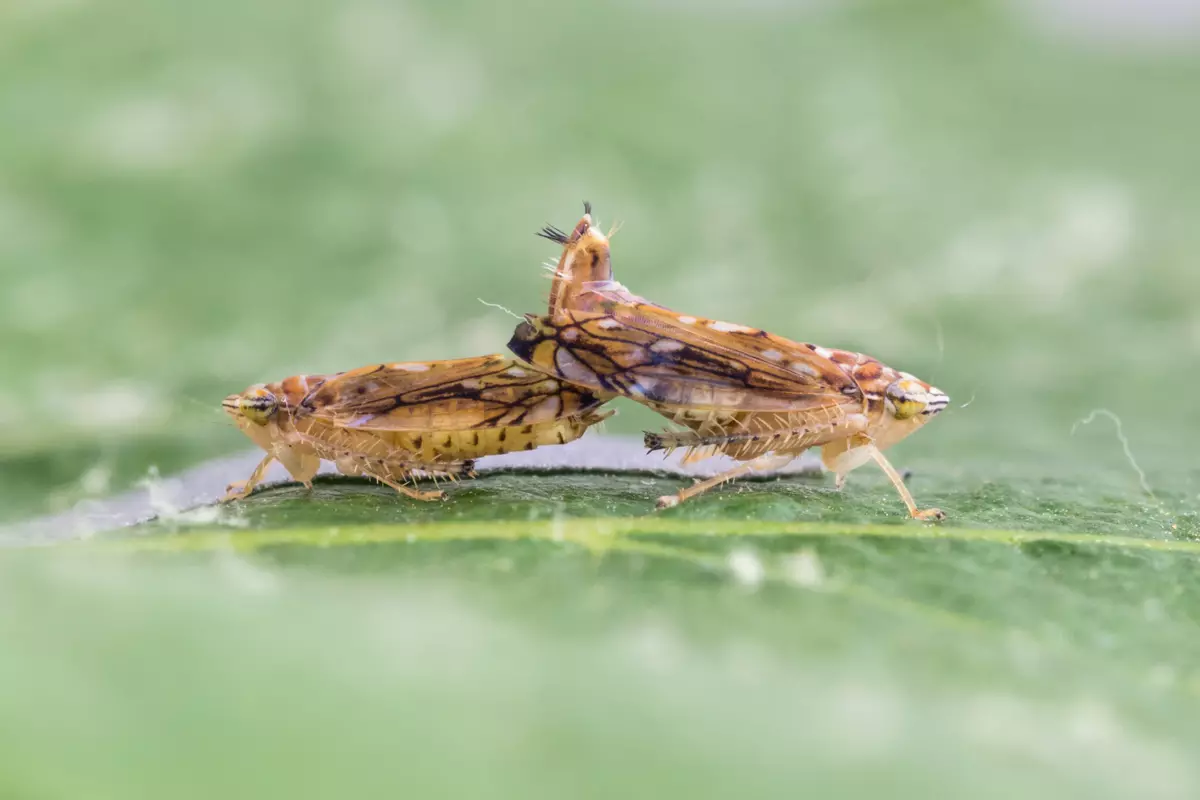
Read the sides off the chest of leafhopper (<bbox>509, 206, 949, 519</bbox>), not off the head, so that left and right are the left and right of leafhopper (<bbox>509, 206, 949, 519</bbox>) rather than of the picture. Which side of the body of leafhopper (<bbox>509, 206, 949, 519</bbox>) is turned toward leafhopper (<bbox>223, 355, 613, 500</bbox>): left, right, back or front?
back

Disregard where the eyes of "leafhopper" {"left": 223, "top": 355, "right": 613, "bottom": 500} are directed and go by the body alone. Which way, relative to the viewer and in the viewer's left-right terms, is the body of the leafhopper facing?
facing to the left of the viewer

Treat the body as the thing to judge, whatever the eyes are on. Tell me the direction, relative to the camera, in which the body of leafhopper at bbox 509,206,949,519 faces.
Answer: to the viewer's right

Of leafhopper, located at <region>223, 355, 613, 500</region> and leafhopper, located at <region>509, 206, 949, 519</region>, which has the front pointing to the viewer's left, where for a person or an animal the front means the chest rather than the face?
leafhopper, located at <region>223, 355, 613, 500</region>

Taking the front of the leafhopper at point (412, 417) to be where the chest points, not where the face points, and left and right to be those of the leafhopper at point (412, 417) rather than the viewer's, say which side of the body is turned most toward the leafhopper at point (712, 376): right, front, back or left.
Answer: back

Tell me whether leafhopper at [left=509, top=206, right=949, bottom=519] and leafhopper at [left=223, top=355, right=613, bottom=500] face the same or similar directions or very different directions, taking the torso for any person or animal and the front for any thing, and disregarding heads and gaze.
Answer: very different directions

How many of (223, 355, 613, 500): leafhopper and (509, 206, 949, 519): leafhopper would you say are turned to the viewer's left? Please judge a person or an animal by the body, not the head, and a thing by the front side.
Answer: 1
